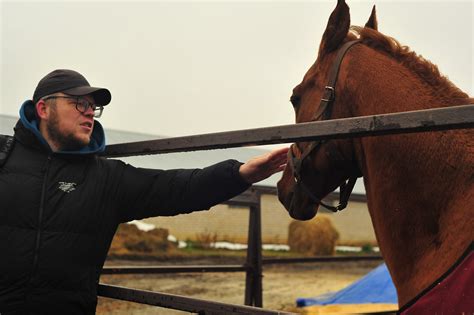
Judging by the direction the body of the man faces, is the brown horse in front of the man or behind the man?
in front

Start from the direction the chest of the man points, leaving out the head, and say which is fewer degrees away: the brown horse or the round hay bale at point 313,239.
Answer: the brown horse

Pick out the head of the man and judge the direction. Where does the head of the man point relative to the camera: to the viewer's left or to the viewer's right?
to the viewer's right

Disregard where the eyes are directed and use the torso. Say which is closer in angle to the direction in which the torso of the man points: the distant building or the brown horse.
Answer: the brown horse

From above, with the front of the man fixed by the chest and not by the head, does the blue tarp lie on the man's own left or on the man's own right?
on the man's own left
